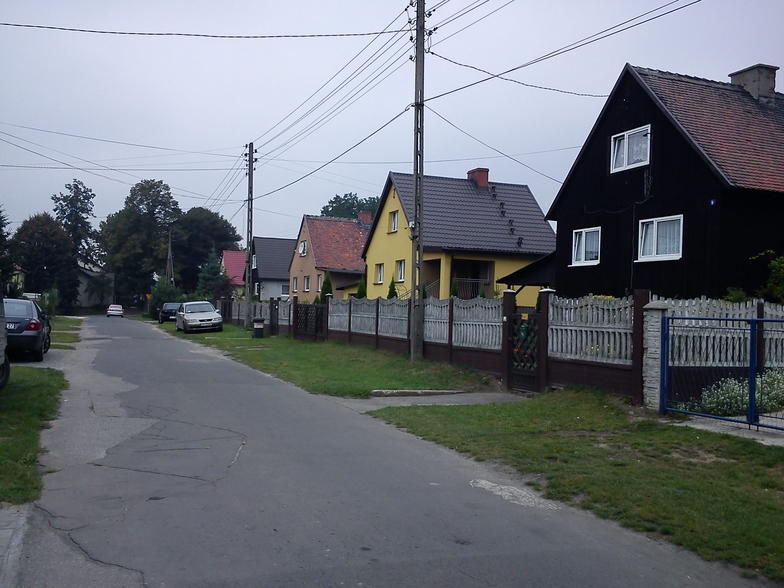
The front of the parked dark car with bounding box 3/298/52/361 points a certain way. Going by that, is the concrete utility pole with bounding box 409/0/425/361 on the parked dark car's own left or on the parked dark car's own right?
on the parked dark car's own right

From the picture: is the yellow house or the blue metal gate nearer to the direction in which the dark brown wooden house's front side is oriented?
the blue metal gate

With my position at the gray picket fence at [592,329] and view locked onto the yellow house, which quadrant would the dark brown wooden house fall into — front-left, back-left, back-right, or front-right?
front-right

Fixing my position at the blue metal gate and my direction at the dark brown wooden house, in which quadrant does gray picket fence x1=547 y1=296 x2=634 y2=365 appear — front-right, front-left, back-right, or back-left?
front-left

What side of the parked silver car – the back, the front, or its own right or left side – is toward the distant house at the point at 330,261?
left

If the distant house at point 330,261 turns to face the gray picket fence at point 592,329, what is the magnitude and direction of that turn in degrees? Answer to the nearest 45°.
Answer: approximately 45° to its left

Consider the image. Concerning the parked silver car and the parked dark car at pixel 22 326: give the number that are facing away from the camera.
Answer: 1

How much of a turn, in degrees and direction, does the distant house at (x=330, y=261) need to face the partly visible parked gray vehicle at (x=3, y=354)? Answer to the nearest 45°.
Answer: approximately 45° to its left

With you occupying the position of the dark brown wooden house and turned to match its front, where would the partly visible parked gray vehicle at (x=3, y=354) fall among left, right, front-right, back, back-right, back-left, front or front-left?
front

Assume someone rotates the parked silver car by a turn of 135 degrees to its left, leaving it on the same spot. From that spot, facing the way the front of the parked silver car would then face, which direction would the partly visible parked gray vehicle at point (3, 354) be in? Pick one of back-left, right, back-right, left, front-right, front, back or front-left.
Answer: back

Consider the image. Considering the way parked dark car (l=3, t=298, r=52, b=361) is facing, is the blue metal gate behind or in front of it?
behind

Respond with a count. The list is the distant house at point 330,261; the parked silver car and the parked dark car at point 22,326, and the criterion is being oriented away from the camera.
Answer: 1

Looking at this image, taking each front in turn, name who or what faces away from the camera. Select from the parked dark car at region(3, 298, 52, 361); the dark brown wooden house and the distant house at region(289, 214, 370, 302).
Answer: the parked dark car

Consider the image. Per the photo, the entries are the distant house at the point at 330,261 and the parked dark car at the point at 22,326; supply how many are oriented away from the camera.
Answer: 1

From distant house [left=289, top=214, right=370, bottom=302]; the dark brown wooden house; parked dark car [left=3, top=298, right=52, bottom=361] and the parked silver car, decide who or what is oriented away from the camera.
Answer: the parked dark car

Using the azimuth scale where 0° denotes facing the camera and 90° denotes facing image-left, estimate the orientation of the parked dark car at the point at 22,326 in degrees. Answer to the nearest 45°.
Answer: approximately 180°

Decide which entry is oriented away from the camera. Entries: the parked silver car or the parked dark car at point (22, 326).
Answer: the parked dark car

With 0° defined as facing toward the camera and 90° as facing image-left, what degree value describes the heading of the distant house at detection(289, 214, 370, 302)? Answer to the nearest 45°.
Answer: approximately 45°
